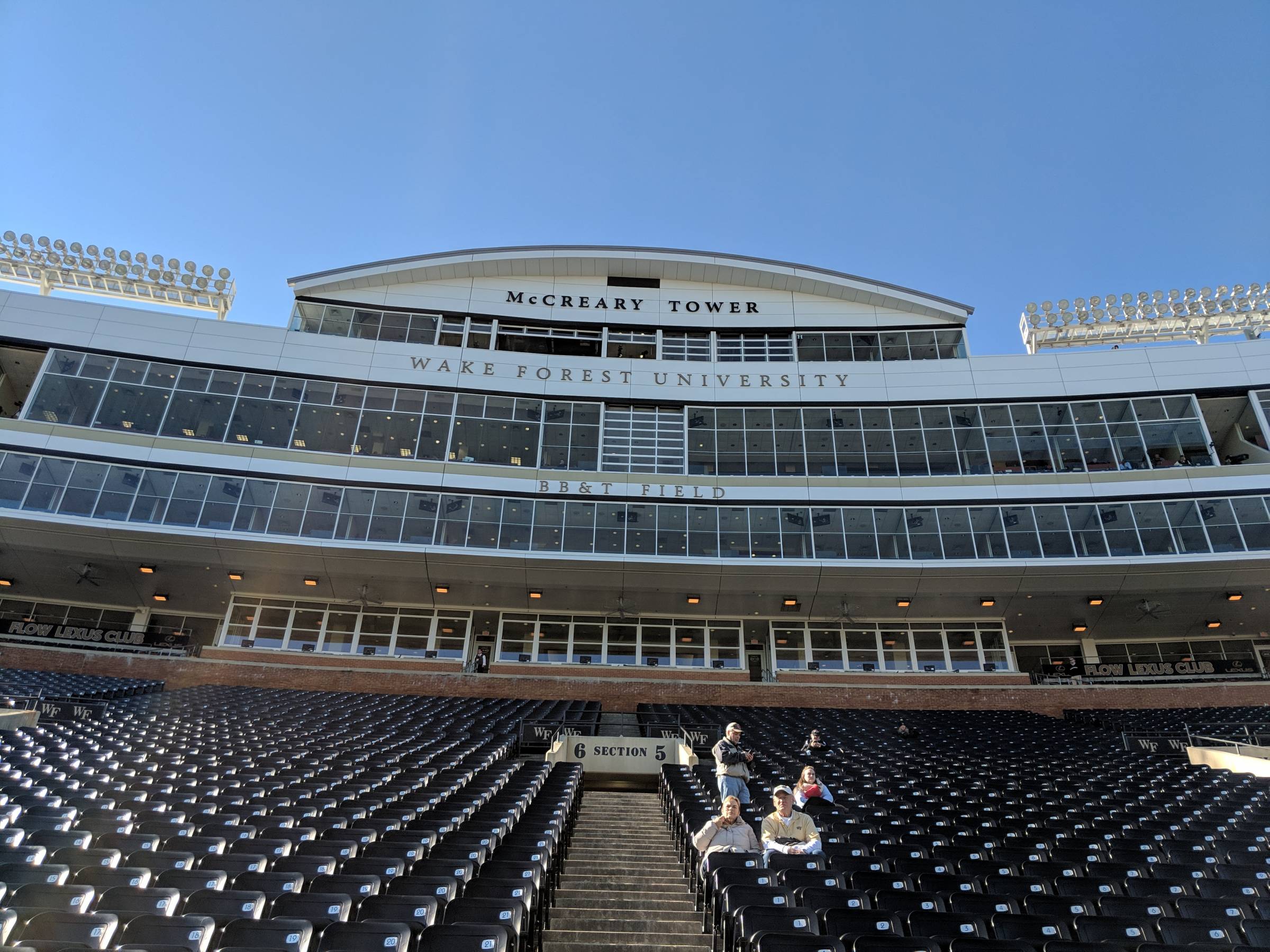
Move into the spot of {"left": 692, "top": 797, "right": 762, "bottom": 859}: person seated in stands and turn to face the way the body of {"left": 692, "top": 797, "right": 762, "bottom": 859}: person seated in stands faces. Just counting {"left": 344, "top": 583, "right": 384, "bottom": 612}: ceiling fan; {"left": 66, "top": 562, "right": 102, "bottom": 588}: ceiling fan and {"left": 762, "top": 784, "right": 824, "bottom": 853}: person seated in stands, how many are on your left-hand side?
1

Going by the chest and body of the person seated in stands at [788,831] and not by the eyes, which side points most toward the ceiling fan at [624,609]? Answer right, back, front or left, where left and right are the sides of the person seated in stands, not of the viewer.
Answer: back

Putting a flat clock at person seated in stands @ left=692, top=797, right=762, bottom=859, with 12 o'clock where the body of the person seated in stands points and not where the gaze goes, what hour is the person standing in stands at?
The person standing in stands is roughly at 6 o'clock from the person seated in stands.

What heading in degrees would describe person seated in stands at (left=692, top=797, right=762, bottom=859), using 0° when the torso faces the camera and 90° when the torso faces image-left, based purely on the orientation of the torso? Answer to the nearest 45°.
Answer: approximately 0°

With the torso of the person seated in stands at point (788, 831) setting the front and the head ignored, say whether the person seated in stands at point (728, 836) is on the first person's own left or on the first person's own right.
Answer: on the first person's own right

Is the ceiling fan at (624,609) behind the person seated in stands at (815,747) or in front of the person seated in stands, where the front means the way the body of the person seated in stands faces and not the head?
behind
